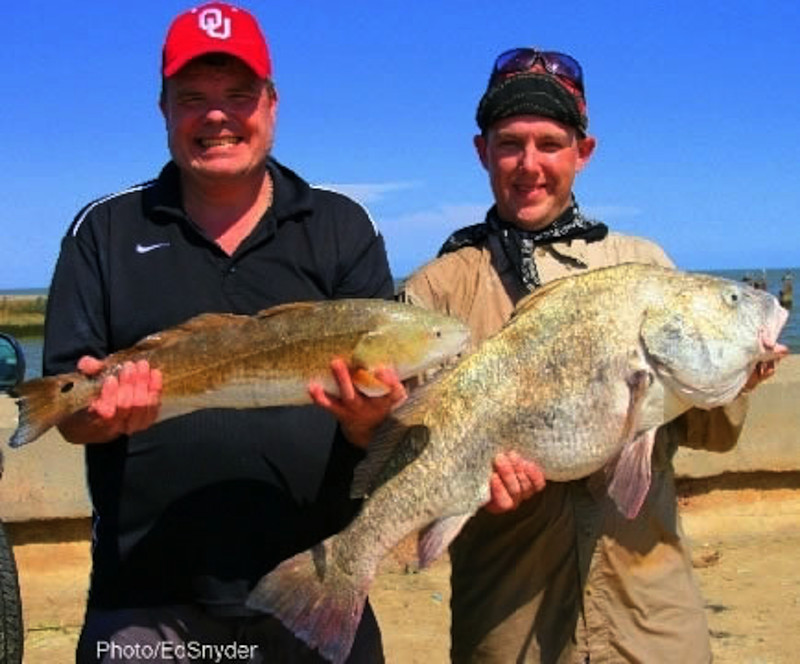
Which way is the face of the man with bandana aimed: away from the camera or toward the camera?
toward the camera

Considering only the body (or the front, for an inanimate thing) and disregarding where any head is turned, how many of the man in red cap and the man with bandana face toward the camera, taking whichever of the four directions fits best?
2

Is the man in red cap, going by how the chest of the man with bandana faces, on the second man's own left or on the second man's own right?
on the second man's own right

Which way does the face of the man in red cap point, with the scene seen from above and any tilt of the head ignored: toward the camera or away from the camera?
toward the camera

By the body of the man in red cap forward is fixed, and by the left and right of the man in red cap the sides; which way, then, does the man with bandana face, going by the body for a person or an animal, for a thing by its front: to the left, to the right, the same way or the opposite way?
the same way

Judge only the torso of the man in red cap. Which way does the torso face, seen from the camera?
toward the camera

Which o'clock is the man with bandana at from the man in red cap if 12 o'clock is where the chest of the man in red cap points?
The man with bandana is roughly at 9 o'clock from the man in red cap.
